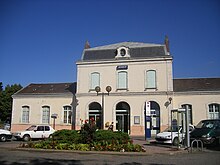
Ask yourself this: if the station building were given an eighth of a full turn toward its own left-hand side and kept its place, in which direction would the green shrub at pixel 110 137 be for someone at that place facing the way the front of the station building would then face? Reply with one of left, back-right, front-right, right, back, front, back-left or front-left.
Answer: front-right

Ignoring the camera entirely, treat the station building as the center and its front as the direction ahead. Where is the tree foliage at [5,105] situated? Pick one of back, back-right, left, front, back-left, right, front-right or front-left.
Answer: back-right

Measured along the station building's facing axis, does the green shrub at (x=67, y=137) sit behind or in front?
in front

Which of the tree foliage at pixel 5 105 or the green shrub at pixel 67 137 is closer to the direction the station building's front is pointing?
the green shrub

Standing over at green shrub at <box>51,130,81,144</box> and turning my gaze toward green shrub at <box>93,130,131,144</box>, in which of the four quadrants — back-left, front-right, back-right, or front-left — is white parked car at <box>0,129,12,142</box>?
back-left

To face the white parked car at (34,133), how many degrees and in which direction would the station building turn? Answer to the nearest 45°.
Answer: approximately 45° to its right

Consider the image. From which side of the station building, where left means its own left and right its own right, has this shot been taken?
front

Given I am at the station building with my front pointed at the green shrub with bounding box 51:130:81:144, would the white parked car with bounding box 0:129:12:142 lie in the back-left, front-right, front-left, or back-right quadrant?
front-right
